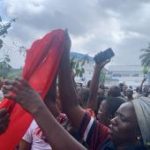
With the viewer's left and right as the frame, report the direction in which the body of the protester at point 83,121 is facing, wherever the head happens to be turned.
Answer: facing to the left of the viewer
